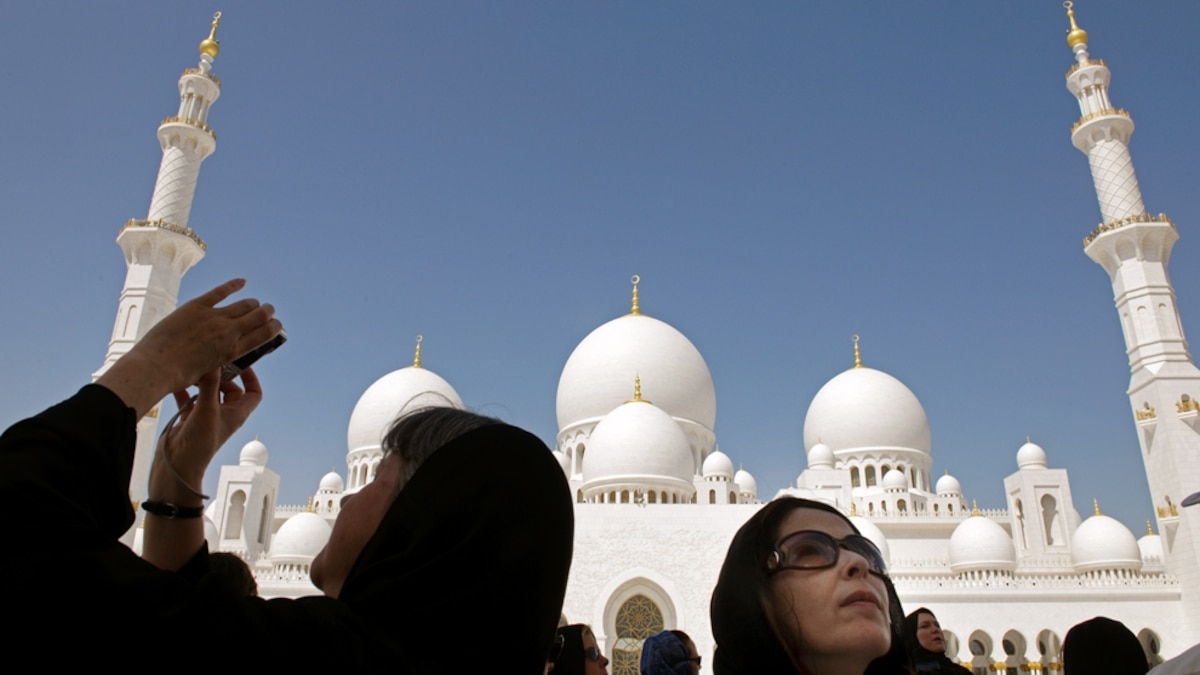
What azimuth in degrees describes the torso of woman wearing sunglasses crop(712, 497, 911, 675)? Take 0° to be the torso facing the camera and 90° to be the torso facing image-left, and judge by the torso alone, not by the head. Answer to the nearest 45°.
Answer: approximately 315°

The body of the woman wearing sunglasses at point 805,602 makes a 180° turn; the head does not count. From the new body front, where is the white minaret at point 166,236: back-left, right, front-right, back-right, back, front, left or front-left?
front

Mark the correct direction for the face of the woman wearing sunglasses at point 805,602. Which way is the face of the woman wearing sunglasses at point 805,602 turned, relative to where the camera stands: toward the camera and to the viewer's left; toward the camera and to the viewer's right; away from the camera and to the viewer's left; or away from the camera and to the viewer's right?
toward the camera and to the viewer's right

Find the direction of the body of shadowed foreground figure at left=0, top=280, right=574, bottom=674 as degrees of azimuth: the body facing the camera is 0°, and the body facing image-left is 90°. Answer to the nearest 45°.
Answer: approximately 135°

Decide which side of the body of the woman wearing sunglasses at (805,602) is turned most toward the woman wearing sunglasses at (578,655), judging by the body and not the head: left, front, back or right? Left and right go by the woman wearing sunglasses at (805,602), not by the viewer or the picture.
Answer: back

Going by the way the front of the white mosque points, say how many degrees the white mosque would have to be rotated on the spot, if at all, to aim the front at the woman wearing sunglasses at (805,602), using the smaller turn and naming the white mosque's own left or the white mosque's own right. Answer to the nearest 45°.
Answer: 0° — it already faces them
